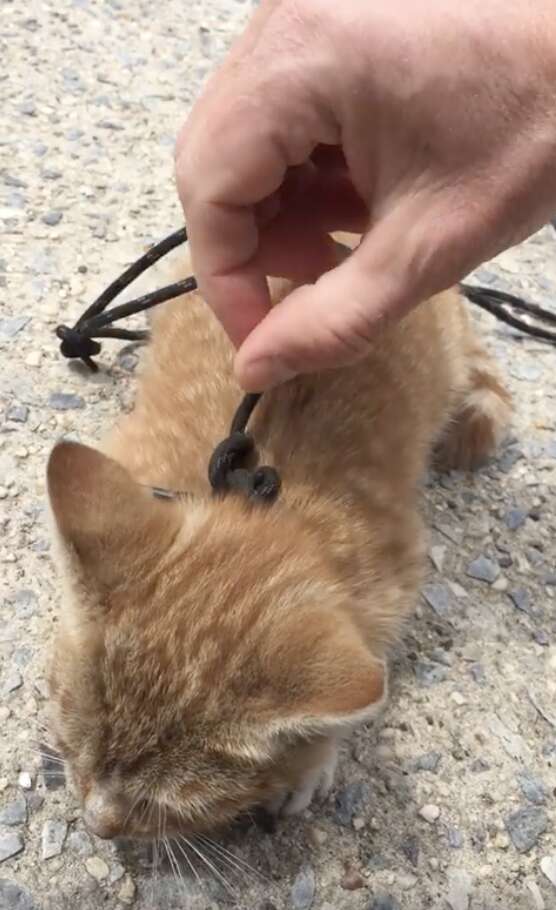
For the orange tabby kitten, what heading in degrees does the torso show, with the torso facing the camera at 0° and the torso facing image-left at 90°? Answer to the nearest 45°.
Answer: approximately 45°

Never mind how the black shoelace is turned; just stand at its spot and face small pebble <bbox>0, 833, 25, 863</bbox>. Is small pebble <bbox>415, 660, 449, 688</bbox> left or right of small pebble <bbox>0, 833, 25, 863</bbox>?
left

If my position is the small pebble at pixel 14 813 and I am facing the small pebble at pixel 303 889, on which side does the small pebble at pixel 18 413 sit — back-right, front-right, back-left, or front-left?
back-left

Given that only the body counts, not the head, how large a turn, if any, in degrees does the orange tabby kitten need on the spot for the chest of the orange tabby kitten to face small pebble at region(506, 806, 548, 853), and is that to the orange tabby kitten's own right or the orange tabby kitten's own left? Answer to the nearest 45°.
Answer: approximately 135° to the orange tabby kitten's own left

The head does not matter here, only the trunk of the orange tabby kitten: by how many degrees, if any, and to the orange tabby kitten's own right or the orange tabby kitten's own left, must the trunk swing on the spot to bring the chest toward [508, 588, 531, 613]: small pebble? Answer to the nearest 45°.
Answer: approximately 90° to the orange tabby kitten's own left

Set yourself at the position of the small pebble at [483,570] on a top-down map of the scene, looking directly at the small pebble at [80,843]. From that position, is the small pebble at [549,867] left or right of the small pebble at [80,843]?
left
